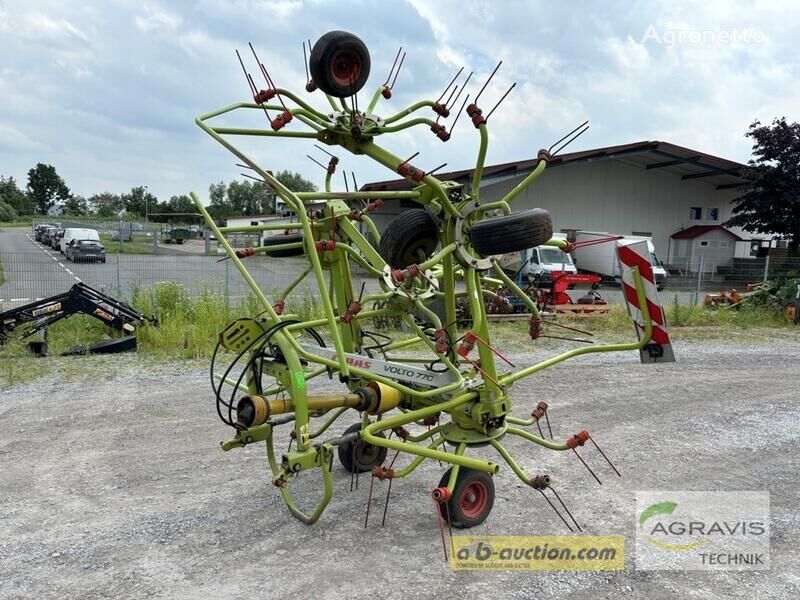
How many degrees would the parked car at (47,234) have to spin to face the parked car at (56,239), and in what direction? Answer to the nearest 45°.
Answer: approximately 180°

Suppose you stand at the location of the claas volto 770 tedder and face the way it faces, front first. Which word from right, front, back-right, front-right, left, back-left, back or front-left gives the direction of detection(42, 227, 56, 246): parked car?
right

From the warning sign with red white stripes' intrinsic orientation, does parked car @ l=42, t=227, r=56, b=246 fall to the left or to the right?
on its right

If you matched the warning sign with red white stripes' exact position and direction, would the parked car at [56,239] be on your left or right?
on your right

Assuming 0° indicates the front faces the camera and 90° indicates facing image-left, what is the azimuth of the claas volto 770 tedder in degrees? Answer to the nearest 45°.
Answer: approximately 45°
